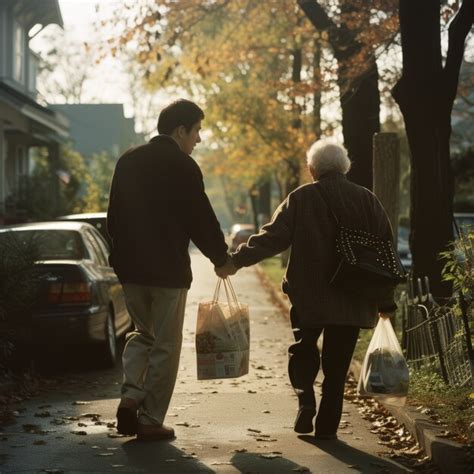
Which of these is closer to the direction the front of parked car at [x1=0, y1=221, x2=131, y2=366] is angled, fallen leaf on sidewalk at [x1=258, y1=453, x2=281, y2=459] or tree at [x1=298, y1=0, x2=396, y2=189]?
the tree

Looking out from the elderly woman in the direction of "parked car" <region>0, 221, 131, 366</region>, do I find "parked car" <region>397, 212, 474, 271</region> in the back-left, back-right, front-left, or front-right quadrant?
front-right

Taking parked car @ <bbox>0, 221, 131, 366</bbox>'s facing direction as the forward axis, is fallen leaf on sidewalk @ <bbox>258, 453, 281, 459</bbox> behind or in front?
behind

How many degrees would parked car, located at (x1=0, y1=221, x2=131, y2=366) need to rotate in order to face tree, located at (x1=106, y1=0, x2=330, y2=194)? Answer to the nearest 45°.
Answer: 0° — it already faces it

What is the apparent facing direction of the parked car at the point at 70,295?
away from the camera

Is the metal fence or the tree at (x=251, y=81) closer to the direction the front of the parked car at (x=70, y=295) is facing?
the tree

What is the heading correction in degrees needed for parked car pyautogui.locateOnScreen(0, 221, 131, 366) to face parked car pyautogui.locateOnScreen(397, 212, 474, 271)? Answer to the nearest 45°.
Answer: approximately 45° to its right

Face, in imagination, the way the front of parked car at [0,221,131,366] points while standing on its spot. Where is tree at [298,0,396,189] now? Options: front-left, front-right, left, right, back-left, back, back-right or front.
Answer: front-right

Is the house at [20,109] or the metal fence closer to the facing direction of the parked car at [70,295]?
the house

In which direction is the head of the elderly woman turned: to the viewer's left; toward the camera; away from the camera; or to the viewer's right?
away from the camera

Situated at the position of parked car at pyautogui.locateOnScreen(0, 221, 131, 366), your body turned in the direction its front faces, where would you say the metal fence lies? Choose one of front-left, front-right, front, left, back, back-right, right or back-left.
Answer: back-right

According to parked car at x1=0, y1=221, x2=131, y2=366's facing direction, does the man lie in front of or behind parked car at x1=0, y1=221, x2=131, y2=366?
behind

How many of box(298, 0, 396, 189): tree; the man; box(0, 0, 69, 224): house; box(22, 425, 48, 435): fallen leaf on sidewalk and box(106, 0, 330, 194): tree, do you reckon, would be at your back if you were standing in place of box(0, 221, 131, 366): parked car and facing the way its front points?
2

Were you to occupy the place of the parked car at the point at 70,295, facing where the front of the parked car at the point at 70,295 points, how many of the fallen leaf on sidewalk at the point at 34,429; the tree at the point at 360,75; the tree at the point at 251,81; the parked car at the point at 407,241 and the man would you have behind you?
2

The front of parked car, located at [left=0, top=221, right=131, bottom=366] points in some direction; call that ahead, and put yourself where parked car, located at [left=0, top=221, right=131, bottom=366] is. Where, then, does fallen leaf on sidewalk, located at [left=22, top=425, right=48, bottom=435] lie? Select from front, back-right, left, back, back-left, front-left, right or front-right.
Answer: back
